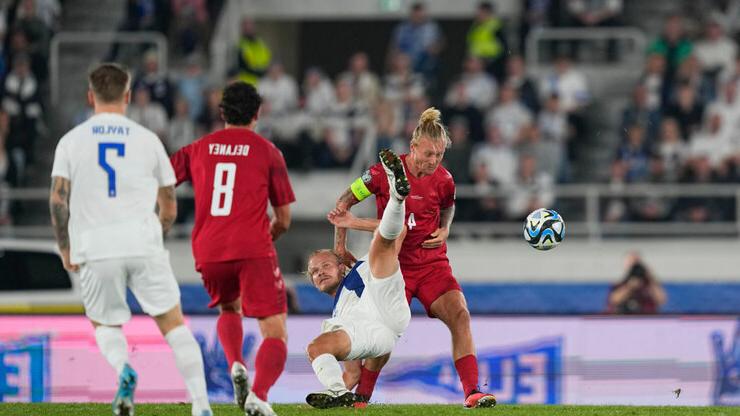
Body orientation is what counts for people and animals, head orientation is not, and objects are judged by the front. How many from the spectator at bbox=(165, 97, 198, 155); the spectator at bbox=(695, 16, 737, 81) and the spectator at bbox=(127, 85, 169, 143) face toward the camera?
3

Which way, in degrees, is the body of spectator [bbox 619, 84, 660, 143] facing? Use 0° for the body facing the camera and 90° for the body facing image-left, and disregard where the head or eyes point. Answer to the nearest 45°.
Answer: approximately 0°

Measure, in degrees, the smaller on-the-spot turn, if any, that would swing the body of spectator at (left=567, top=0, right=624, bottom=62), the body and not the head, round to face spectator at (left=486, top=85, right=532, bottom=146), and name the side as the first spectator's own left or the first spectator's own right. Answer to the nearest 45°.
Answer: approximately 45° to the first spectator's own right

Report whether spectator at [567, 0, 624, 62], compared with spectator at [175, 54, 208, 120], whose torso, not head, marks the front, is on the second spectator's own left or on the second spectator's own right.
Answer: on the second spectator's own left

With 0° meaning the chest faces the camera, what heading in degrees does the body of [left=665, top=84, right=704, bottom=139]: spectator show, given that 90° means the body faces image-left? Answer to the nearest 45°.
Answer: approximately 0°

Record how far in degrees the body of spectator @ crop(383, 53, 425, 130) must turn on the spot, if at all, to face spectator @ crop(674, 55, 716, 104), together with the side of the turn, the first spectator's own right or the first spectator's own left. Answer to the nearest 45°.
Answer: approximately 90° to the first spectator's own left

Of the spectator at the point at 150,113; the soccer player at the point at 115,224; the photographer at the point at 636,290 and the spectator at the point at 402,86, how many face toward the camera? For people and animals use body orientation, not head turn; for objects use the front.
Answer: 3

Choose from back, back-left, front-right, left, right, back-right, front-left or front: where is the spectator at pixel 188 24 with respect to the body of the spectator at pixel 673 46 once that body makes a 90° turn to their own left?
back

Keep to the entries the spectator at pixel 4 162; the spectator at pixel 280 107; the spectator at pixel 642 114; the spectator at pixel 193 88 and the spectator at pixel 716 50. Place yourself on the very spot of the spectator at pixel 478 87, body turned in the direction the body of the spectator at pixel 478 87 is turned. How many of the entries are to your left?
2
